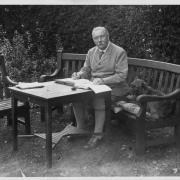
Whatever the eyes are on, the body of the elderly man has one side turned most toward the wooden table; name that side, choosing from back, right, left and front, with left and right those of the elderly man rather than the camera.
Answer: front

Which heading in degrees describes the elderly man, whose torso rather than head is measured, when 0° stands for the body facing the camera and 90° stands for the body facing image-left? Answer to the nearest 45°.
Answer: approximately 45°

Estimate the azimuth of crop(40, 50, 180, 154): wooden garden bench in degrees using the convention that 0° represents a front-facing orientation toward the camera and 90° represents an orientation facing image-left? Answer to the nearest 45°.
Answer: approximately 45°

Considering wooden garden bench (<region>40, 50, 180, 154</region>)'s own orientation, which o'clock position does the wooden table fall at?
The wooden table is roughly at 1 o'clock from the wooden garden bench.
